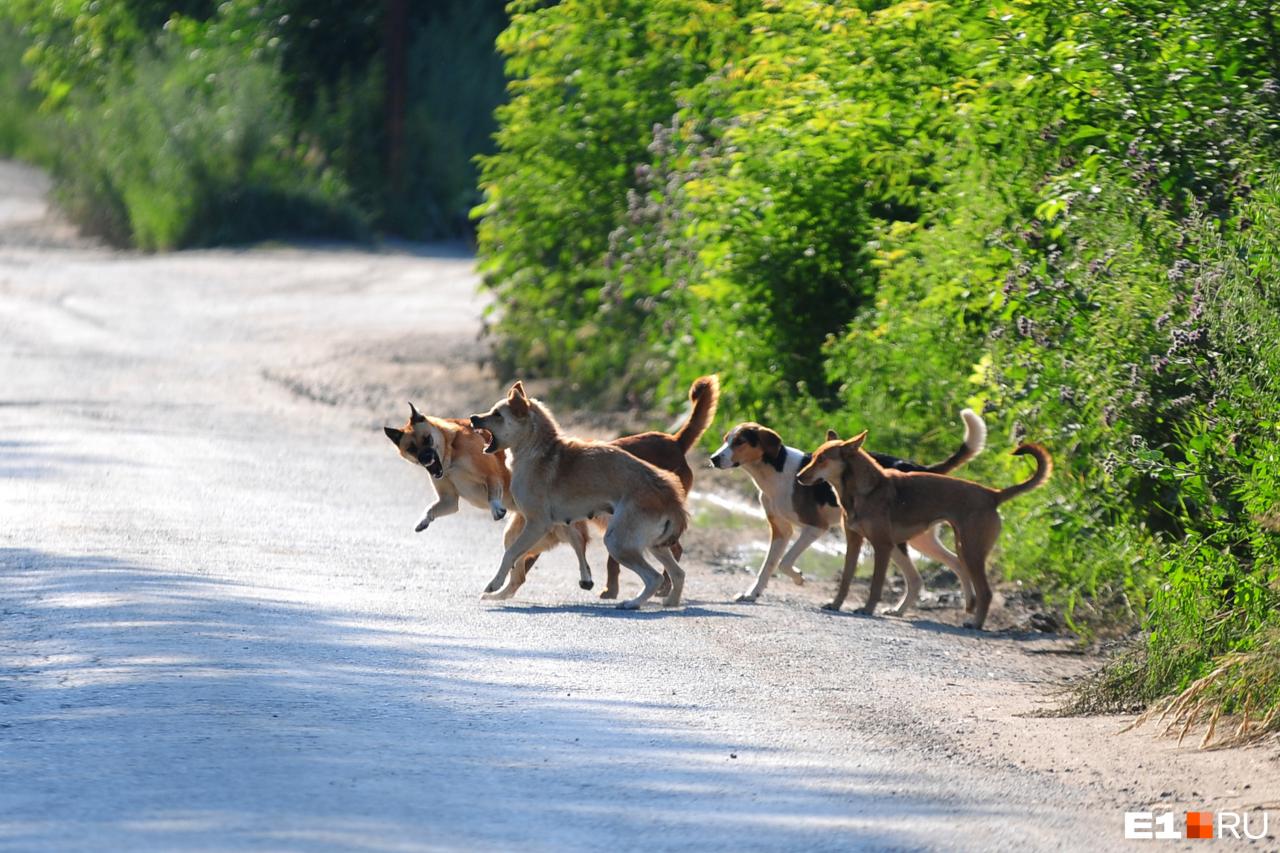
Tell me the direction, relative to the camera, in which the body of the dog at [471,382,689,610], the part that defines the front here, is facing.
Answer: to the viewer's left

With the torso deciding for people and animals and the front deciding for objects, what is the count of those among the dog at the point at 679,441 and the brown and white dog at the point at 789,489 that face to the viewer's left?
2

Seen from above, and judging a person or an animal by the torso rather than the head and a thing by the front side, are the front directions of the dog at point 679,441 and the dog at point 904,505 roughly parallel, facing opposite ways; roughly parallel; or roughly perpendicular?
roughly parallel

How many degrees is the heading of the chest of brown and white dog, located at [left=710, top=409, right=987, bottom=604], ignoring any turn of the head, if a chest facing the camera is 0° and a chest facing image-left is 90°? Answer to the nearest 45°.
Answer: approximately 90°

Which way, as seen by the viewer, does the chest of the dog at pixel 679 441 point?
to the viewer's left

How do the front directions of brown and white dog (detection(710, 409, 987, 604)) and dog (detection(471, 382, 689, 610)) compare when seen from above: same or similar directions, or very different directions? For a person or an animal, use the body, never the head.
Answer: same or similar directions

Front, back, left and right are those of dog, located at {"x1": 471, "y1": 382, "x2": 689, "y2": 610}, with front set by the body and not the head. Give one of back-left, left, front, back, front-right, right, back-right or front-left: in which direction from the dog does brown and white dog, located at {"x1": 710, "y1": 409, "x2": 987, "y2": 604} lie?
back-right

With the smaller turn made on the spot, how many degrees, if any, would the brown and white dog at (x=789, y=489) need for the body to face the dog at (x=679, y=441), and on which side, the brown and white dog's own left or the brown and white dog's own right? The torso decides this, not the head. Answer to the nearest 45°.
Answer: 0° — it already faces it

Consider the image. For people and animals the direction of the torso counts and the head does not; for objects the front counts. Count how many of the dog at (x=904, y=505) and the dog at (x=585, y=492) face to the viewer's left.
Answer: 2

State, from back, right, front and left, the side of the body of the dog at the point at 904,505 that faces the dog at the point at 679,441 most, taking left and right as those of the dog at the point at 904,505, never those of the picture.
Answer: front
